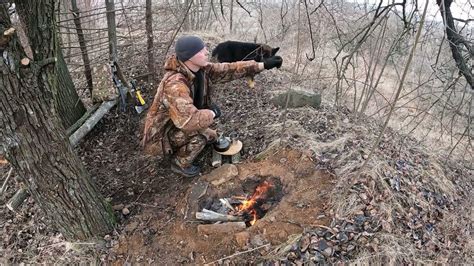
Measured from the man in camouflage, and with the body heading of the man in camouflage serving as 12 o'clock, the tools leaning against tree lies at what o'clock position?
The tools leaning against tree is roughly at 8 o'clock from the man in camouflage.

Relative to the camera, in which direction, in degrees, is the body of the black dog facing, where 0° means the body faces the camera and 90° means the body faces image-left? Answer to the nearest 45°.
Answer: approximately 270°

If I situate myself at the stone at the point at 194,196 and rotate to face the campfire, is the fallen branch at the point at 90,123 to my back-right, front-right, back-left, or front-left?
back-left

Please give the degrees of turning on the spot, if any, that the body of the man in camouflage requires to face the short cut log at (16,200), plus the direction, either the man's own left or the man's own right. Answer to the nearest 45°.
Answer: approximately 180°

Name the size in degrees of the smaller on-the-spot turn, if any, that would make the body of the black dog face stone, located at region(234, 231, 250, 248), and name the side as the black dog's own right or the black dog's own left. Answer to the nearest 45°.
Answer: approximately 90° to the black dog's own right

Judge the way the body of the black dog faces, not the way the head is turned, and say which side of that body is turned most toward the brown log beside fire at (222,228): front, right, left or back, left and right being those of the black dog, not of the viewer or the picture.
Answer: right

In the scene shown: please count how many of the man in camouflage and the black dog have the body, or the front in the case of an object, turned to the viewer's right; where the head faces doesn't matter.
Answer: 2

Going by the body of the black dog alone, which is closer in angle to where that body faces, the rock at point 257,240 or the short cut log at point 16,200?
the rock

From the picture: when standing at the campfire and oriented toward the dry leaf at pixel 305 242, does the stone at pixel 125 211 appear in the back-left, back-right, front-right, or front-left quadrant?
back-right

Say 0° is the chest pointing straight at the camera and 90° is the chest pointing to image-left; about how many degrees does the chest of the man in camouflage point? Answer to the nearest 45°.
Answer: approximately 270°

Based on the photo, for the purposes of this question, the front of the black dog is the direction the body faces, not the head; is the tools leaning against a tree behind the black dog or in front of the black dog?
behind

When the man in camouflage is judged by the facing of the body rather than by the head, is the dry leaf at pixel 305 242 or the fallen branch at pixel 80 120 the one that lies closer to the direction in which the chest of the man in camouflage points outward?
the dry leaf
